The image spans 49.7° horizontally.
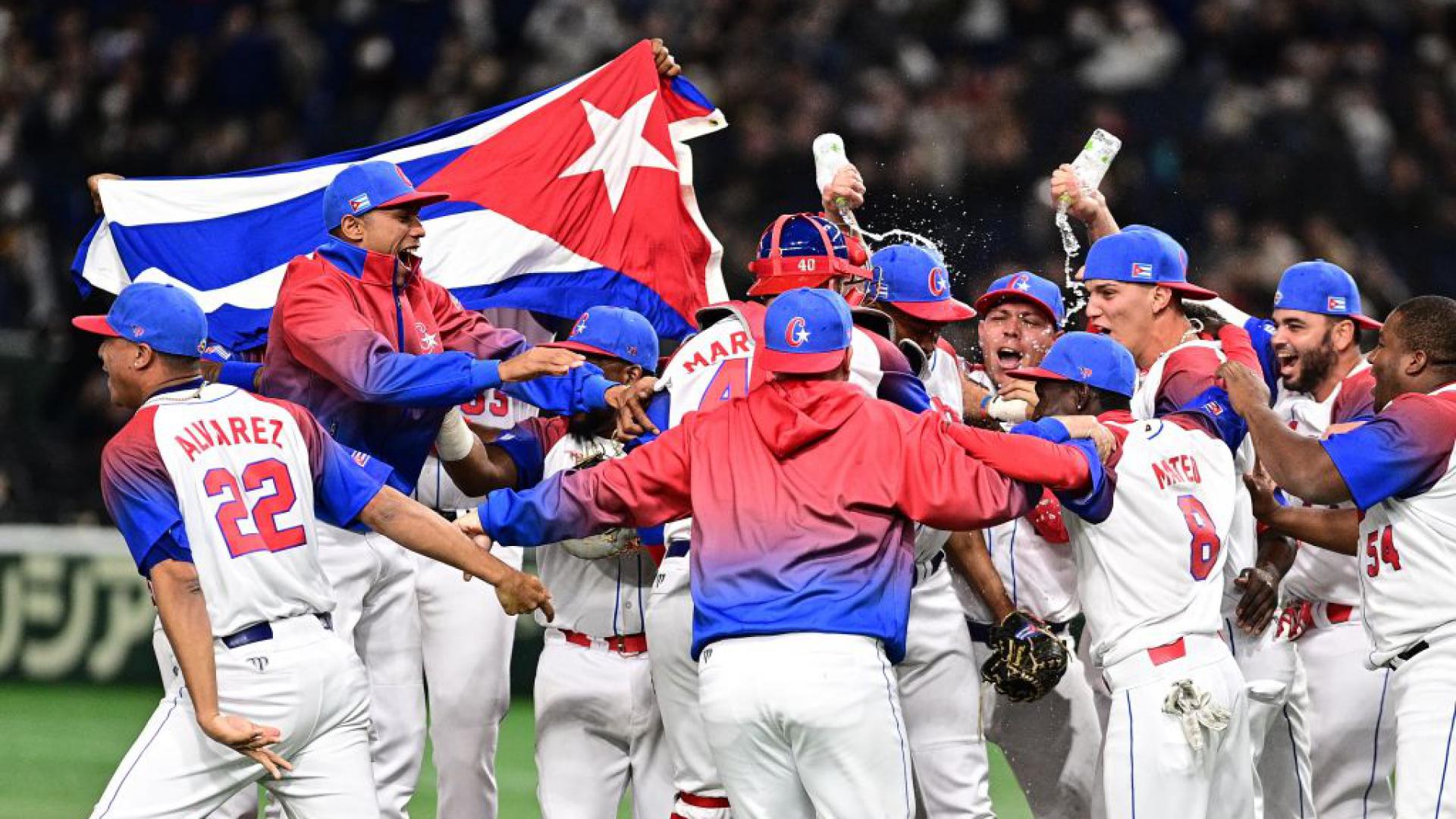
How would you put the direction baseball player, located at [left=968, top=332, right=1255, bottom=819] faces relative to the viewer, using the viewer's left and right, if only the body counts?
facing away from the viewer and to the left of the viewer

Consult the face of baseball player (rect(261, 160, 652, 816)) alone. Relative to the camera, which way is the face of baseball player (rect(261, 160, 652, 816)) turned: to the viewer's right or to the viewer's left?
to the viewer's right

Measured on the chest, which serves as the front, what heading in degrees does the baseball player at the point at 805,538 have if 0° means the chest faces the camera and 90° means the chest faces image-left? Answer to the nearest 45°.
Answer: approximately 180°

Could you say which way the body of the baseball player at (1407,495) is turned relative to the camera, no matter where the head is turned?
to the viewer's left

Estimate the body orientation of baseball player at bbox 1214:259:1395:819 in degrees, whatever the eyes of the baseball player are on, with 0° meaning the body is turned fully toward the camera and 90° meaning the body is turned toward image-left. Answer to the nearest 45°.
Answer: approximately 45°

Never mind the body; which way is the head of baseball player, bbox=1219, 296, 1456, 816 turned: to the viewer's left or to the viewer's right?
to the viewer's left

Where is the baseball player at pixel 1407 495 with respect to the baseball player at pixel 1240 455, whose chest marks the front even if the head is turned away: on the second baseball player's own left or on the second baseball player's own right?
on the second baseball player's own left

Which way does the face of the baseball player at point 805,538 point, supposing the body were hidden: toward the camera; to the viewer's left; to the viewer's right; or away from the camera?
away from the camera

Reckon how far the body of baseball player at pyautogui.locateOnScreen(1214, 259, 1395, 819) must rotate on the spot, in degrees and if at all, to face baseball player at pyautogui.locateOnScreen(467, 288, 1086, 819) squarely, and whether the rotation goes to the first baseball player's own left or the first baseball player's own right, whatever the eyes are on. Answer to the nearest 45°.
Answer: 0° — they already face them

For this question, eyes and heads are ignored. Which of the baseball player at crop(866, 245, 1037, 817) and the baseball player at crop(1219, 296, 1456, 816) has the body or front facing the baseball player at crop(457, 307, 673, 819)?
the baseball player at crop(1219, 296, 1456, 816)
